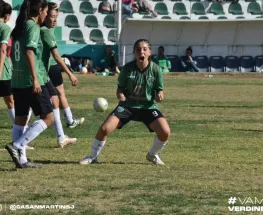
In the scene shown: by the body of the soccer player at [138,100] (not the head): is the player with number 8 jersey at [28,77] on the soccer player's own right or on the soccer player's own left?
on the soccer player's own right

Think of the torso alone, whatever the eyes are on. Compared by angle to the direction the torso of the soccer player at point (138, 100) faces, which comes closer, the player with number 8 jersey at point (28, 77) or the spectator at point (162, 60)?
the player with number 8 jersey

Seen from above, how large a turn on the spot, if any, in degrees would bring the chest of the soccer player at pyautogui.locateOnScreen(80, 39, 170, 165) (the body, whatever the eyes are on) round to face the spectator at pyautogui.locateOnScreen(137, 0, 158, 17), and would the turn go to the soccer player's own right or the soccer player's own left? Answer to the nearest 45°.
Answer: approximately 180°

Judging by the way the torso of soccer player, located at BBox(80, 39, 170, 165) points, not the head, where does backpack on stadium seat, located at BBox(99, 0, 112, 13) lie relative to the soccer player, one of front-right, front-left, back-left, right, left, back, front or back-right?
back

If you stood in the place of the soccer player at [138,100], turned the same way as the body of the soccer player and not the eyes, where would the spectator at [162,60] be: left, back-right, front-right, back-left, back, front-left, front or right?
back

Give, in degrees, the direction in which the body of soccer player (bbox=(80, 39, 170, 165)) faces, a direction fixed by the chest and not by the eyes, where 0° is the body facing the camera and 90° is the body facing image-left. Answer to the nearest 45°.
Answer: approximately 0°

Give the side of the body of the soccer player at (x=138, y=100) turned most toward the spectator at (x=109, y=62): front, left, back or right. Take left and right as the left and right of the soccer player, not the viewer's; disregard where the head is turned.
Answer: back

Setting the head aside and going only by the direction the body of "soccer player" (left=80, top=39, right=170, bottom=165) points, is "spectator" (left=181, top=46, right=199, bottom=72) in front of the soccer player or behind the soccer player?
behind

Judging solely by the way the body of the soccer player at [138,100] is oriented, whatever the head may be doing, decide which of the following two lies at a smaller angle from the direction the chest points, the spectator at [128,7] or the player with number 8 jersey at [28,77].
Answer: the player with number 8 jersey
